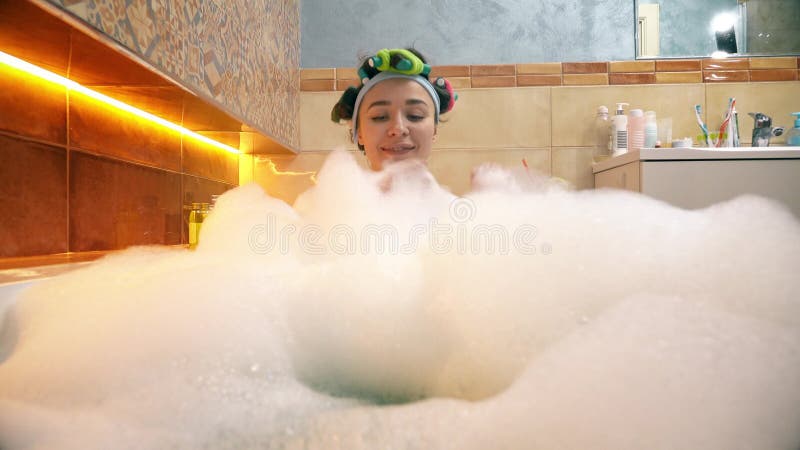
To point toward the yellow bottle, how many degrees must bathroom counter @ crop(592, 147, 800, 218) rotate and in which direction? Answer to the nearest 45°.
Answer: approximately 45° to its right

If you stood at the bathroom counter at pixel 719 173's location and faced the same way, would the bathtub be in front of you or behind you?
in front

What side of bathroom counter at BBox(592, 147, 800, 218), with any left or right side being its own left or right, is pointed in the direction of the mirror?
back

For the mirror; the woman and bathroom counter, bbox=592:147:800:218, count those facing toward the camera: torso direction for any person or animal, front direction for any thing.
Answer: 3

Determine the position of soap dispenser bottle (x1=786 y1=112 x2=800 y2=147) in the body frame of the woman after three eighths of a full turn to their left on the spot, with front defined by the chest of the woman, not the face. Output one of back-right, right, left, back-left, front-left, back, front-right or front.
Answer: front-right

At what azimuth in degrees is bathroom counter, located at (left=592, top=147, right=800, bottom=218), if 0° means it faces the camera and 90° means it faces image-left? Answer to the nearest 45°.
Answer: approximately 0°
